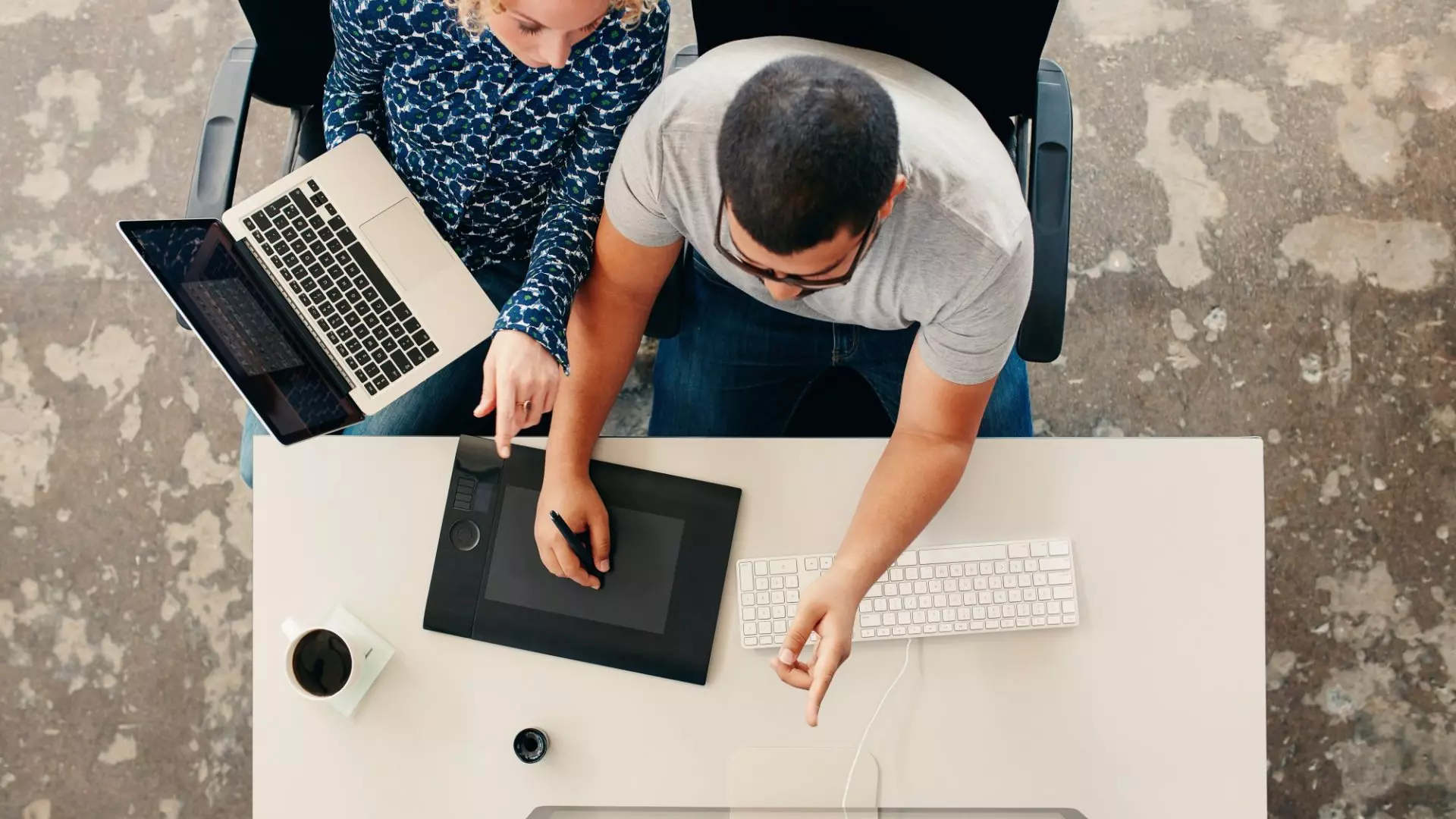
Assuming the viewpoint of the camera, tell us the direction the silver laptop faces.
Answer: facing away from the viewer and to the right of the viewer

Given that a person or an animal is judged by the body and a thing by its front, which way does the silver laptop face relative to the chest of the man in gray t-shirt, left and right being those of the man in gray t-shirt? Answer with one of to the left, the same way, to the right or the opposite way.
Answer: the opposite way
